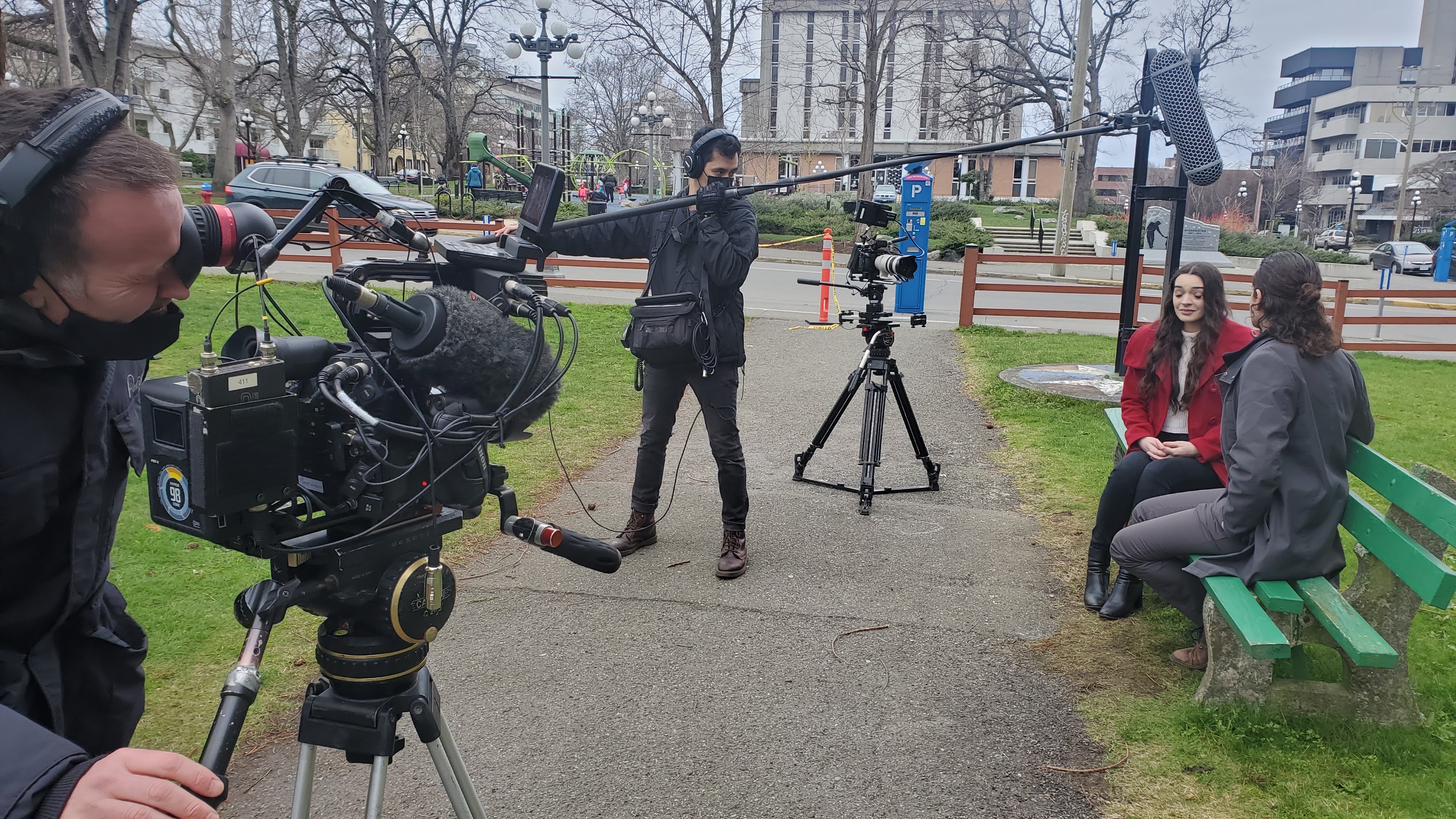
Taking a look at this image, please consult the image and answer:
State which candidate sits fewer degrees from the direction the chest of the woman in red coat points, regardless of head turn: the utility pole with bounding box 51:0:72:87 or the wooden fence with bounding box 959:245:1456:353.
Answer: the utility pole

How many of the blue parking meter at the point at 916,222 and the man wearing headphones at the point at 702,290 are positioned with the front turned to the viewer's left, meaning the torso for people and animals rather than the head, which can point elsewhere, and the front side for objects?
0

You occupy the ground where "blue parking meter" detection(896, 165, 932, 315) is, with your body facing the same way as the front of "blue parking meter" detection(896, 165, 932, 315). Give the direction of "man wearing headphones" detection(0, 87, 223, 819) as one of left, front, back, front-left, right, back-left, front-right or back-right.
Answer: front

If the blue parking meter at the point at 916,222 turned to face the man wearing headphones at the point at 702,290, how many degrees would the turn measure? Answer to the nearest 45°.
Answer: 0° — it already faces them

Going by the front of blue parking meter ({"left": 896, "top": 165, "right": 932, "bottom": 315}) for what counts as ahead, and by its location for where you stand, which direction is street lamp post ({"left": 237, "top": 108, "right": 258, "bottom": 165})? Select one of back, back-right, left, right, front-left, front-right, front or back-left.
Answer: back-right

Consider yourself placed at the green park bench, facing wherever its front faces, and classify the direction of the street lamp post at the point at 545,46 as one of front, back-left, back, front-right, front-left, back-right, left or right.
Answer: front-right

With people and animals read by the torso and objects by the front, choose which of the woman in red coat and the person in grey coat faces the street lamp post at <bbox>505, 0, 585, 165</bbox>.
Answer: the person in grey coat

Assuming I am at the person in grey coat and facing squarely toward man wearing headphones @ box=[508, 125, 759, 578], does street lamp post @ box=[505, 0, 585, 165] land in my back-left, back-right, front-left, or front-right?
front-right

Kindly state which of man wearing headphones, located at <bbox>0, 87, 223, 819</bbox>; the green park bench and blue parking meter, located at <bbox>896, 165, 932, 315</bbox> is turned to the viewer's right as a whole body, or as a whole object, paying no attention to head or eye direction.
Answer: the man wearing headphones

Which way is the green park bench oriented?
to the viewer's left

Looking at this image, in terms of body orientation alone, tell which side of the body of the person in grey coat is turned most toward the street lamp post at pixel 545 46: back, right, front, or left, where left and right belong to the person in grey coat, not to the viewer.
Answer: front

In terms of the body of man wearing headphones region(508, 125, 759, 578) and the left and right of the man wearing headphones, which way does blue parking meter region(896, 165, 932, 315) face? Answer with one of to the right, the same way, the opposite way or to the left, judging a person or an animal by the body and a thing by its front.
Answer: the same way

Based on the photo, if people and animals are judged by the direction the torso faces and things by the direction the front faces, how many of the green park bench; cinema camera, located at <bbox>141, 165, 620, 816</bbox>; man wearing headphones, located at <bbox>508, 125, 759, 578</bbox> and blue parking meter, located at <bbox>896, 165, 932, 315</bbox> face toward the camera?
2

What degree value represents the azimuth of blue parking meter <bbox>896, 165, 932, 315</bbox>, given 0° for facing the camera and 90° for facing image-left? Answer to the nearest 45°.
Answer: approximately 0°

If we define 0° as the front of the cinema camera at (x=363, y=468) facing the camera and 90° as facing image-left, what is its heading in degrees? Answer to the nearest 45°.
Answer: approximately 225°

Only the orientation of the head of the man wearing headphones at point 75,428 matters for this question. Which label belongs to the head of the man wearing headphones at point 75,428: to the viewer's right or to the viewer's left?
to the viewer's right

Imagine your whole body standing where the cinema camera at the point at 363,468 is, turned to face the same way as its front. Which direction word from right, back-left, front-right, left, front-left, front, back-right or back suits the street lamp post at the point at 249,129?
front-left

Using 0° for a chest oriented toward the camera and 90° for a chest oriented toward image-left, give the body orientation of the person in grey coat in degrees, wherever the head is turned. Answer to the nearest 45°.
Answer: approximately 135°

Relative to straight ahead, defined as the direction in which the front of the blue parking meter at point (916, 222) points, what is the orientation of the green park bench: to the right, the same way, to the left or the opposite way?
to the right
